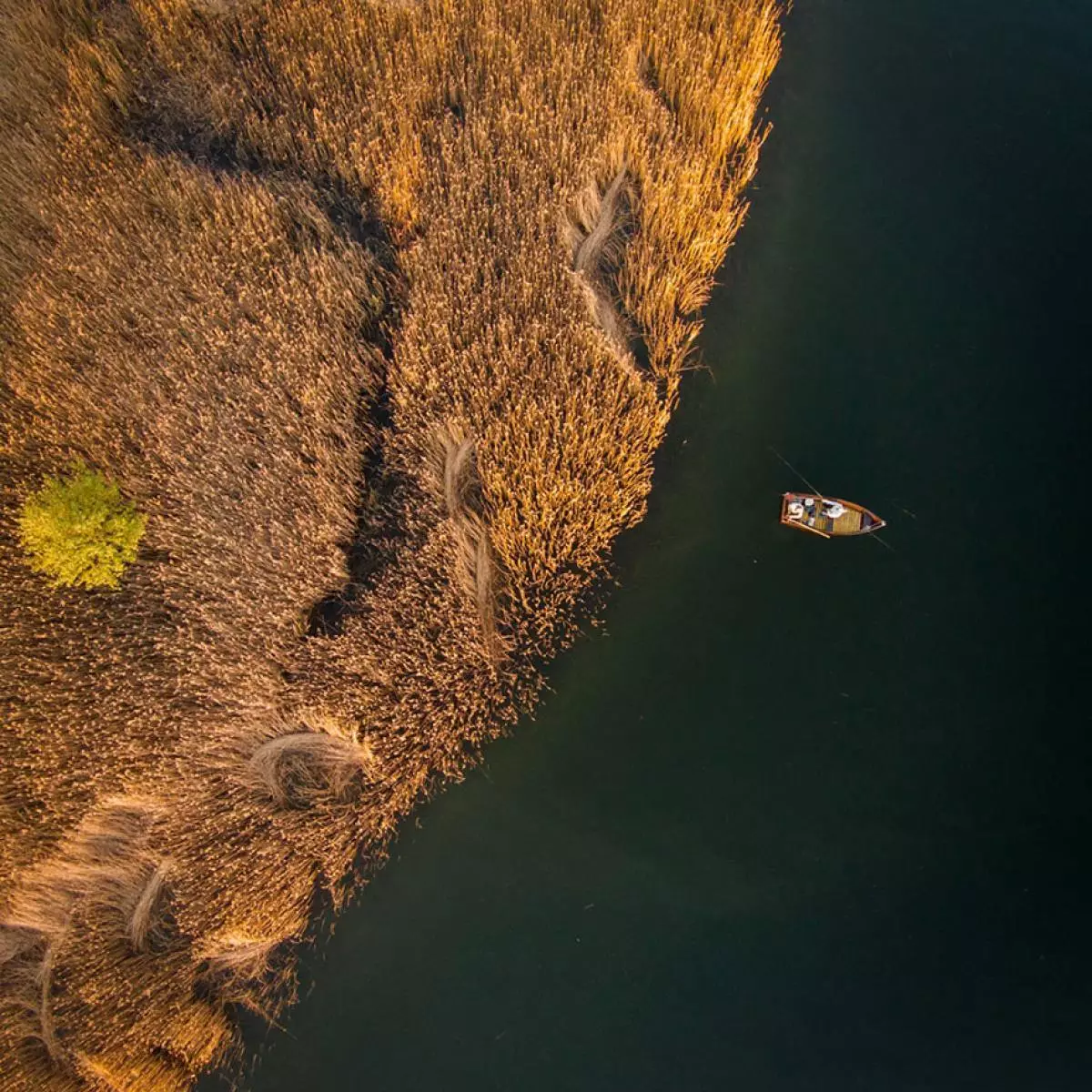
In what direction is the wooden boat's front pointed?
to the viewer's right

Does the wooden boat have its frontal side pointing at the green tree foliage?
no
